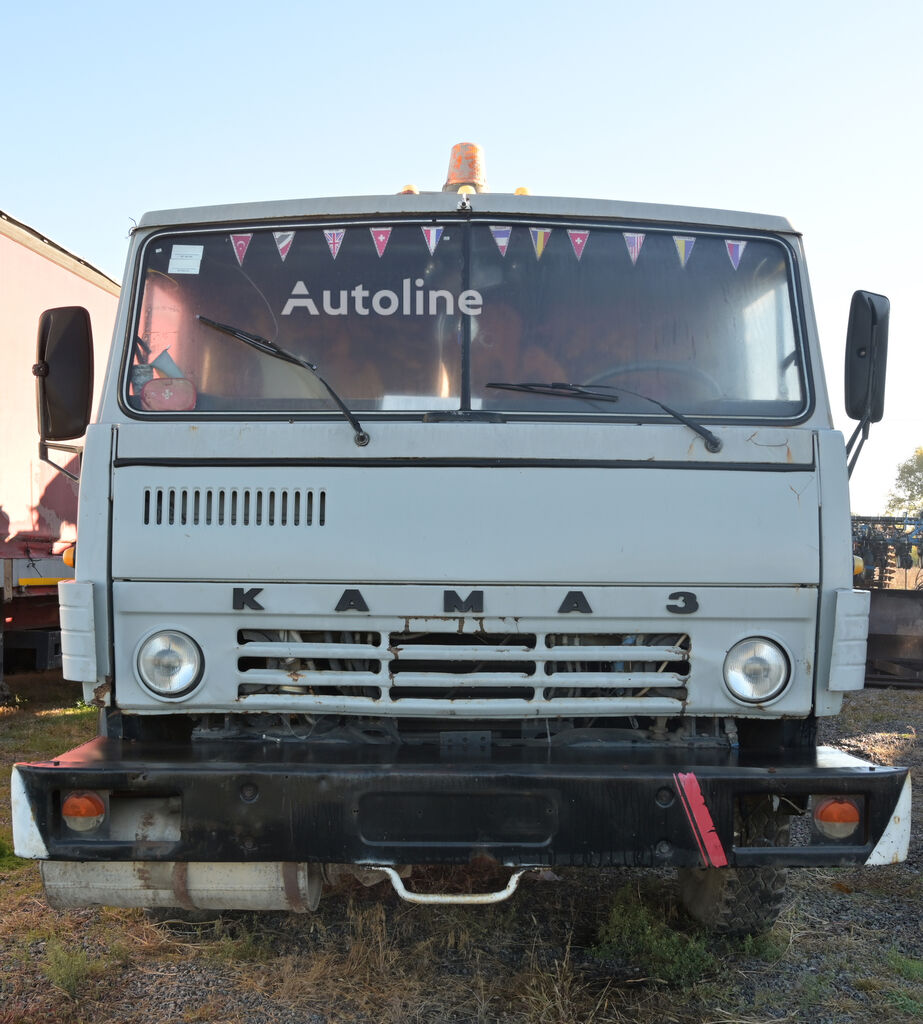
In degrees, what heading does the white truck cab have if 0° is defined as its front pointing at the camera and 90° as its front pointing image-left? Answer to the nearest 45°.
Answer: approximately 0°

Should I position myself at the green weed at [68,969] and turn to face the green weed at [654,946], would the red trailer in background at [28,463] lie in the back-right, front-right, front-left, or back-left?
back-left

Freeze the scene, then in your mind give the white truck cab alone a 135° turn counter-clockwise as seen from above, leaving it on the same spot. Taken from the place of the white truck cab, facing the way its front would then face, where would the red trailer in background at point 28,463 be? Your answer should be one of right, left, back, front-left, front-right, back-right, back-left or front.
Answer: left
